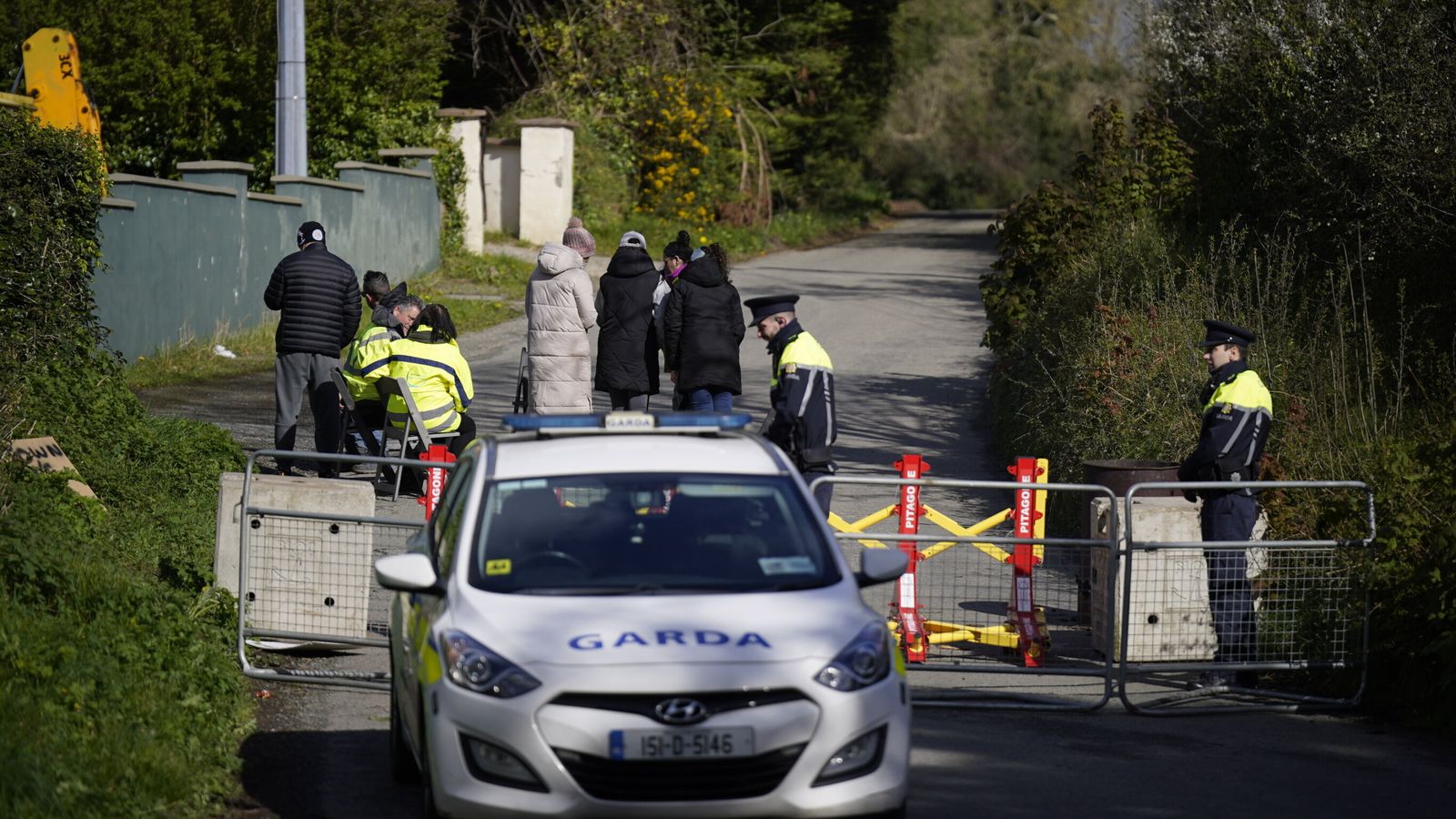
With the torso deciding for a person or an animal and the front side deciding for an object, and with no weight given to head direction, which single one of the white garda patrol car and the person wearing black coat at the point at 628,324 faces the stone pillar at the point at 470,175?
the person wearing black coat

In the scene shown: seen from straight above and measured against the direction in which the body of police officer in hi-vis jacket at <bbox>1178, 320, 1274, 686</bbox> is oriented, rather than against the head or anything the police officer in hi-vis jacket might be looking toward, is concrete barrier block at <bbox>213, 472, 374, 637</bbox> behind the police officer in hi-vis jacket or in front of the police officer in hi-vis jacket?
in front

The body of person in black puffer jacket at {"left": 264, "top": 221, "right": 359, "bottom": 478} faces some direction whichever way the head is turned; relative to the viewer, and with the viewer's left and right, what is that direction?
facing away from the viewer

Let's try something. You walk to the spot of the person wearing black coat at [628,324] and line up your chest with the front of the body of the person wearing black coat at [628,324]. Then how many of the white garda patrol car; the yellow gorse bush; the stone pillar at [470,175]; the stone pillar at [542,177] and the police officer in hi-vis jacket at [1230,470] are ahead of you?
3

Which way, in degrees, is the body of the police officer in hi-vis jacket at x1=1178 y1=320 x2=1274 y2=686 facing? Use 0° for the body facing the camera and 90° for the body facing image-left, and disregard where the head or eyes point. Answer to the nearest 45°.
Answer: approximately 90°

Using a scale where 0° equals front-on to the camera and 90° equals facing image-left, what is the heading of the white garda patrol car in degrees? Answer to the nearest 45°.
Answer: approximately 0°

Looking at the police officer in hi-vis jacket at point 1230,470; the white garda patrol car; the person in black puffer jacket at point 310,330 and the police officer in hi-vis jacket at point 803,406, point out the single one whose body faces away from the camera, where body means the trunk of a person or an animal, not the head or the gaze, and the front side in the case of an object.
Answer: the person in black puffer jacket

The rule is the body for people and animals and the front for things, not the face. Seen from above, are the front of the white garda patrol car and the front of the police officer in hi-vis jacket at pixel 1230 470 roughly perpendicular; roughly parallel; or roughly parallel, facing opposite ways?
roughly perpendicular

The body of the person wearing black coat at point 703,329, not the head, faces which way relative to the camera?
away from the camera

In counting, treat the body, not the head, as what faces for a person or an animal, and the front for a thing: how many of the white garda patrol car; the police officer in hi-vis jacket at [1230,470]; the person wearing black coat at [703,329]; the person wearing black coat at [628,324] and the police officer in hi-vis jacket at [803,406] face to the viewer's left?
2

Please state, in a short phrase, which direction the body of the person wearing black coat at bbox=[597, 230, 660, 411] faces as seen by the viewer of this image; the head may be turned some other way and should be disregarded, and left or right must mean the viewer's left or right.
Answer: facing away from the viewer

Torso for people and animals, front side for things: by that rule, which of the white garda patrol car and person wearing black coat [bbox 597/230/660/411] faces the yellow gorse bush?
the person wearing black coat

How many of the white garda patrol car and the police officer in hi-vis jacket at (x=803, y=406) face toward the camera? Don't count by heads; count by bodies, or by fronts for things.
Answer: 1

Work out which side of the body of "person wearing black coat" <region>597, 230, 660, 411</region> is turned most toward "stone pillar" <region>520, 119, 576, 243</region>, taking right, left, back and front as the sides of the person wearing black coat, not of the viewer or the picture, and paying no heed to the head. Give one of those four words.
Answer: front

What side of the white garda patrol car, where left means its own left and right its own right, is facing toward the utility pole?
back

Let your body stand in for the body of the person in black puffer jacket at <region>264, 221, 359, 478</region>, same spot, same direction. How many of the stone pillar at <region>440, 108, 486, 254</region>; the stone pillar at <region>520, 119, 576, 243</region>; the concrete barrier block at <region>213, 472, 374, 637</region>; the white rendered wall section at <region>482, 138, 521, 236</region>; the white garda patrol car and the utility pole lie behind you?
2

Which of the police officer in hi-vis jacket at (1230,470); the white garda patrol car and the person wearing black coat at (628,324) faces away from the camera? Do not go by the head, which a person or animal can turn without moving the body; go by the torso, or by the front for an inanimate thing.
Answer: the person wearing black coat
